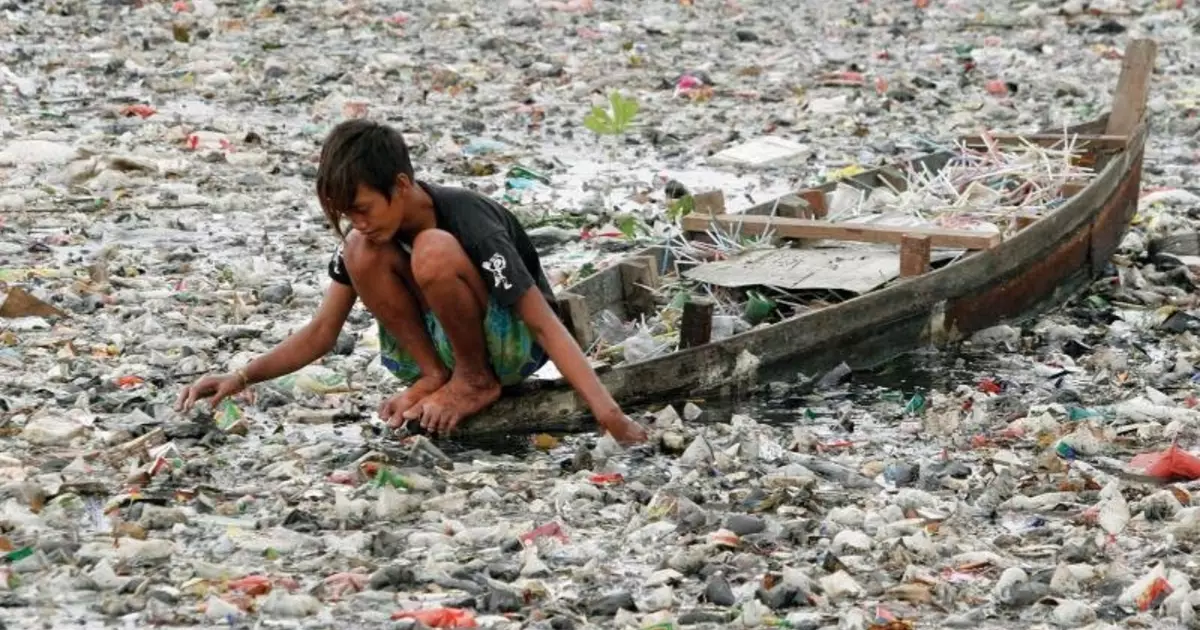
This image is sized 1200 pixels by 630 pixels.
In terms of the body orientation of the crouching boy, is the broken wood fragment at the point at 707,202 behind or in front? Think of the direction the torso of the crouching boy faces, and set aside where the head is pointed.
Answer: behind

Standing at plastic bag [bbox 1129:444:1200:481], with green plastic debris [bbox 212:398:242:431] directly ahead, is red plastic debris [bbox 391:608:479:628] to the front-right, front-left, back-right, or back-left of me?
front-left

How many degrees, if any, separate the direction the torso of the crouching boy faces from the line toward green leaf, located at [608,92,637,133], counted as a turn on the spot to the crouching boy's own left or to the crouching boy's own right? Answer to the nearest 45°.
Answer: approximately 135° to the crouching boy's own right

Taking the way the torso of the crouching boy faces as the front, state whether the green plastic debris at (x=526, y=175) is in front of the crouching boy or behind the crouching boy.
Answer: behind

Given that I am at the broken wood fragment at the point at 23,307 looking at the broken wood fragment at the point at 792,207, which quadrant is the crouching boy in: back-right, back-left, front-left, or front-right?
front-right

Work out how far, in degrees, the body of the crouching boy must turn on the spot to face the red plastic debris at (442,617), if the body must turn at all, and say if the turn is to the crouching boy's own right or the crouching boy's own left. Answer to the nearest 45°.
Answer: approximately 45° to the crouching boy's own left

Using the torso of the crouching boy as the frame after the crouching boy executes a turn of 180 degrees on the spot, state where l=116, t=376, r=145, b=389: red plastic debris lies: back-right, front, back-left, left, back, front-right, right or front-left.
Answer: left

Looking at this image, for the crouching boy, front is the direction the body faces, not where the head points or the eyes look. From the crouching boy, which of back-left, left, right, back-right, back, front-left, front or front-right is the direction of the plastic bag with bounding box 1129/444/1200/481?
back-left

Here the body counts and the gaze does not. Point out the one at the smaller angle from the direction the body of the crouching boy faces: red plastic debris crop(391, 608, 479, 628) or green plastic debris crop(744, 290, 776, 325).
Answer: the red plastic debris

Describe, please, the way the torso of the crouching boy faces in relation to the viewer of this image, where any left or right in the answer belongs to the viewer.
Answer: facing the viewer and to the left of the viewer

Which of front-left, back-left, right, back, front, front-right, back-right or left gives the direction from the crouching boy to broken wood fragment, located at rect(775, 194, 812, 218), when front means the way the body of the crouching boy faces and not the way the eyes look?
back

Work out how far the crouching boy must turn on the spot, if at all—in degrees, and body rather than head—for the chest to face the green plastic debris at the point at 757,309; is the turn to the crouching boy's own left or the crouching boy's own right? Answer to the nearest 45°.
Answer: approximately 180°

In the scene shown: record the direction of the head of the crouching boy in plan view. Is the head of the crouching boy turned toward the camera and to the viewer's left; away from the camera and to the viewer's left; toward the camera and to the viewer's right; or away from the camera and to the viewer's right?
toward the camera and to the viewer's left

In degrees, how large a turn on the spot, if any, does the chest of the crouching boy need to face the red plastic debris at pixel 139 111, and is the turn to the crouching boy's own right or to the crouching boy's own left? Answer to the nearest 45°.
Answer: approximately 135° to the crouching boy's own right
